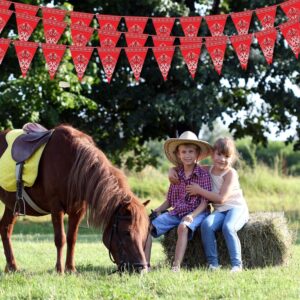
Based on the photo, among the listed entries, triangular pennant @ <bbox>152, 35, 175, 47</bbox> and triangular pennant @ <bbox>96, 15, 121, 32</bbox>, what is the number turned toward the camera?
2

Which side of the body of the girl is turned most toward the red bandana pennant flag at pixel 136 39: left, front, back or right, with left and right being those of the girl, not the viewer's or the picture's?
right

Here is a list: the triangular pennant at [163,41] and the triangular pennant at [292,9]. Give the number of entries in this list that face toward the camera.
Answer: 2

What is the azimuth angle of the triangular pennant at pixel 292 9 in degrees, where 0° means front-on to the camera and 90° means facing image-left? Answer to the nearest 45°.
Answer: approximately 0°

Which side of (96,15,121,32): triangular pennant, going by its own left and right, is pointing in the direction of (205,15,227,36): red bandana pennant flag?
left

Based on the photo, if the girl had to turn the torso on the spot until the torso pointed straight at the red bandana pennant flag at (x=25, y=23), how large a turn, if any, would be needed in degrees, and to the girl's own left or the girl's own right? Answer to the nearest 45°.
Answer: approximately 90° to the girl's own right

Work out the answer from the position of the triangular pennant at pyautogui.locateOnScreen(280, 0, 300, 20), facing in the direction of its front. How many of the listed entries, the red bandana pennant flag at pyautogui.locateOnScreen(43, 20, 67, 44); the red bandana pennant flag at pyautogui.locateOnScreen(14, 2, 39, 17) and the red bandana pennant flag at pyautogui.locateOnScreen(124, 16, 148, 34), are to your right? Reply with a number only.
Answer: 3

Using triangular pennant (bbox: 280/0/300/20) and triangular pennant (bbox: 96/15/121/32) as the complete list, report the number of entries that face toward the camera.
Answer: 2

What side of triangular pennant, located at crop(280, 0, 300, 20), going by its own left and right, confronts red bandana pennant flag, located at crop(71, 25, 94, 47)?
right

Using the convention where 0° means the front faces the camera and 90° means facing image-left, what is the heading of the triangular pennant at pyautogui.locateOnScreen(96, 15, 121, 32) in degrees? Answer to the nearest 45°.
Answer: approximately 0°
